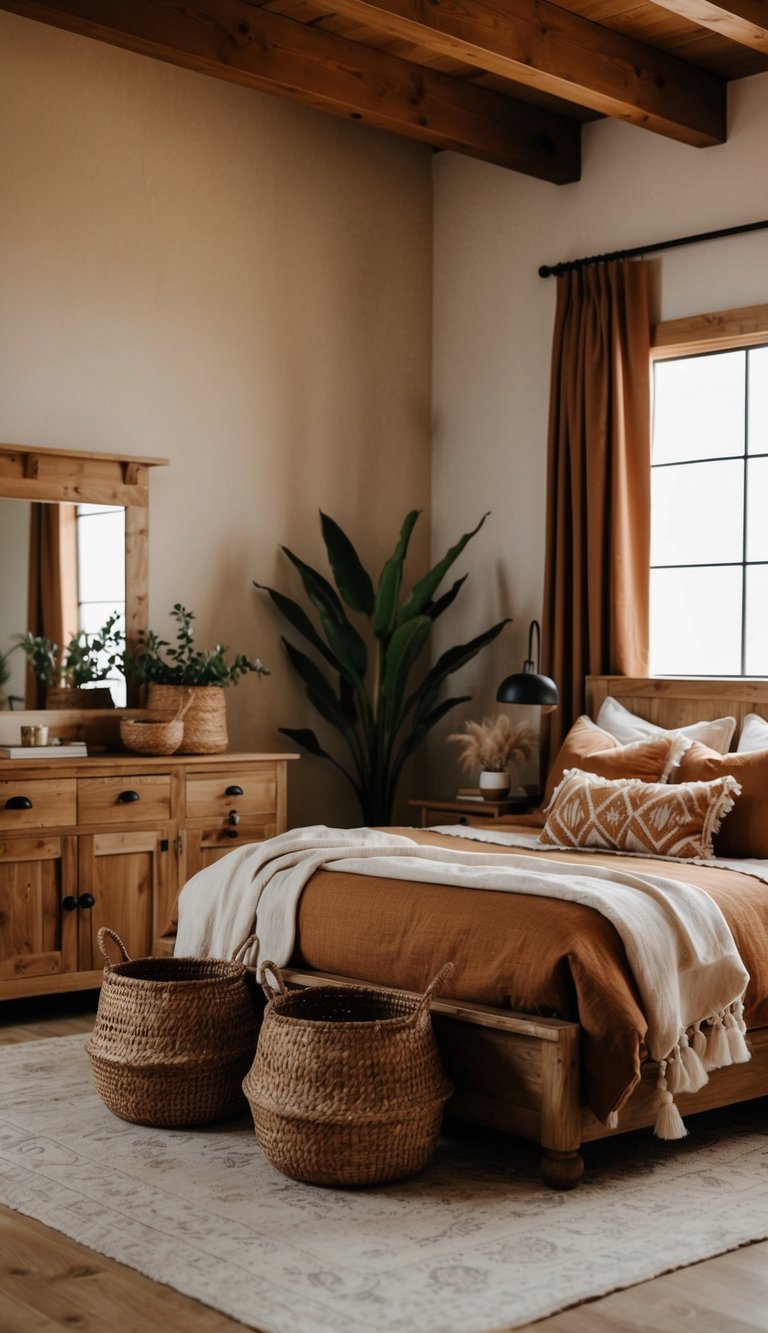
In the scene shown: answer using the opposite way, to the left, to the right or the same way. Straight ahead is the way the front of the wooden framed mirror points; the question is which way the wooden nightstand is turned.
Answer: to the right

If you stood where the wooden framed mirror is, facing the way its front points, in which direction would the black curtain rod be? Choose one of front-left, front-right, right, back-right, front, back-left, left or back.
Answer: front-left

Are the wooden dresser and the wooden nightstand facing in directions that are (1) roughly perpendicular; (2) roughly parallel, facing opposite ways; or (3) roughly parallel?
roughly perpendicular

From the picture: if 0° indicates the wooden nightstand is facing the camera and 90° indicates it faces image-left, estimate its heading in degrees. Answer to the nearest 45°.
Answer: approximately 45°

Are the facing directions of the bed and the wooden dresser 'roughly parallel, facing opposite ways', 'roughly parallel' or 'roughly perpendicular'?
roughly perpendicular

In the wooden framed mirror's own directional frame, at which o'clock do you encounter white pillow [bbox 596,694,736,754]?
The white pillow is roughly at 11 o'clock from the wooden framed mirror.

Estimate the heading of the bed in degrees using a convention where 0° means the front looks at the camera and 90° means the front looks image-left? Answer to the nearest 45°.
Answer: approximately 45°

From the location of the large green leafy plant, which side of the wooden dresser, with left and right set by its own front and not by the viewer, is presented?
left

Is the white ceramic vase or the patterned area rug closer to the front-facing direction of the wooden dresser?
the patterned area rug

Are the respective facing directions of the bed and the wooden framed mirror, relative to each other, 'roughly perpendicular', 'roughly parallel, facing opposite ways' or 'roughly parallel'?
roughly perpendicular

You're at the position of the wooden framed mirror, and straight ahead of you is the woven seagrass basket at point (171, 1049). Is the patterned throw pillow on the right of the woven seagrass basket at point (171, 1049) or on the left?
left
